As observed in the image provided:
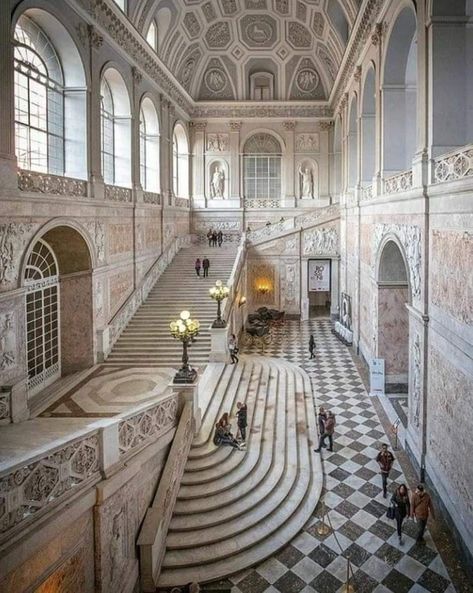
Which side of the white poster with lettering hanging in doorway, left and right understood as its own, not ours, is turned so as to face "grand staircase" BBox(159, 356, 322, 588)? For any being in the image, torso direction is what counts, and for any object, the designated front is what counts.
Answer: front

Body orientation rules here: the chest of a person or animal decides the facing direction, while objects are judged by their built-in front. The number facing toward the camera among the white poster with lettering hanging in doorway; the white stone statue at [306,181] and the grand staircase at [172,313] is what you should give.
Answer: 3

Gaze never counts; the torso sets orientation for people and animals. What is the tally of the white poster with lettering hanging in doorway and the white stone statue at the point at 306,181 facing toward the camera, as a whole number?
2

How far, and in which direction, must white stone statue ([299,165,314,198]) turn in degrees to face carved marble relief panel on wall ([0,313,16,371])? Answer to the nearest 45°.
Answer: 0° — it already faces it

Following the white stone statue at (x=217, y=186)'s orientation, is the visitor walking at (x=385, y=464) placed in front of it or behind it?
in front

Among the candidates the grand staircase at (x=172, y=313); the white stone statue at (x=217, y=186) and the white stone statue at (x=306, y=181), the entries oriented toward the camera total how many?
3

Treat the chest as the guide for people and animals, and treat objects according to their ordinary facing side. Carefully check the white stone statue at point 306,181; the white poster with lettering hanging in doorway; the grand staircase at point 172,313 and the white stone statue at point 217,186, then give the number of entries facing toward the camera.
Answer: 4

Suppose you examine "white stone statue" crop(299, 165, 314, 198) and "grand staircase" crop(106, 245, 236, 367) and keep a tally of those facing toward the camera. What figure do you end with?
2

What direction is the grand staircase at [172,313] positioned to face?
toward the camera

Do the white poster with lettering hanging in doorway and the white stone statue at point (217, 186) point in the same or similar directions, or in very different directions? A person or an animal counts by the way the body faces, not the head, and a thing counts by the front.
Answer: same or similar directions

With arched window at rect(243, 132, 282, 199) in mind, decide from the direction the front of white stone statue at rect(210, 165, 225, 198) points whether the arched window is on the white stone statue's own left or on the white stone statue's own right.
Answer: on the white stone statue's own left

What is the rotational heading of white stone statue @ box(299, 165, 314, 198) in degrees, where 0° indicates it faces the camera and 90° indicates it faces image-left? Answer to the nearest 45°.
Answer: approximately 0°

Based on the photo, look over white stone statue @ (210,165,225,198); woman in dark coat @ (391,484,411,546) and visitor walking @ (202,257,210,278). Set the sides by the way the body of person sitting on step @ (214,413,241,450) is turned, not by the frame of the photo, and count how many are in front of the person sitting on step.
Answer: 1

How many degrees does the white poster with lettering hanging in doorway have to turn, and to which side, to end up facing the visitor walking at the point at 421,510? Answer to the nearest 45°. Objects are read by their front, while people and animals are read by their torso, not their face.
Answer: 0° — it already faces them

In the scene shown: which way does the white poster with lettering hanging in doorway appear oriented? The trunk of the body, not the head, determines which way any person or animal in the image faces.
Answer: toward the camera

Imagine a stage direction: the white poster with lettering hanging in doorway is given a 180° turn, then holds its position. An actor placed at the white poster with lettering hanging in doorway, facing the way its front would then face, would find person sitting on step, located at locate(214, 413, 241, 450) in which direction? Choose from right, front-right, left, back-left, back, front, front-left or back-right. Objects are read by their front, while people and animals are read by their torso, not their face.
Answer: back

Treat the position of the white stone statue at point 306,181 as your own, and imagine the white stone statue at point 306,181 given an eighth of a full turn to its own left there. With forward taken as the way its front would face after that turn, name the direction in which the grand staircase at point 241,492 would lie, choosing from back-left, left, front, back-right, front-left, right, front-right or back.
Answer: front-right
